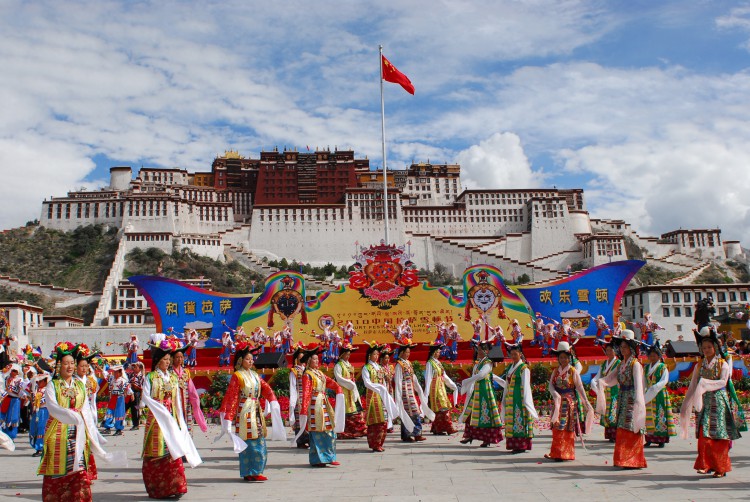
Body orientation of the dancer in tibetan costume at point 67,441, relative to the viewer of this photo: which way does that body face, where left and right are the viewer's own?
facing the viewer and to the right of the viewer

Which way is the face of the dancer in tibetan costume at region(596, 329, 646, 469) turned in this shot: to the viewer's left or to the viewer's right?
to the viewer's left

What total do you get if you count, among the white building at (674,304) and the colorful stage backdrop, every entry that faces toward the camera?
2

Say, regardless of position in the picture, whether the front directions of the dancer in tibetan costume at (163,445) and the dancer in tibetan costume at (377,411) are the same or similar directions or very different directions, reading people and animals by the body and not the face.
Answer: same or similar directions

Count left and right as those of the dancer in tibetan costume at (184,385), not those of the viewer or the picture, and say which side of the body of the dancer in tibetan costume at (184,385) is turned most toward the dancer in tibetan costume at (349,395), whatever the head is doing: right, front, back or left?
left

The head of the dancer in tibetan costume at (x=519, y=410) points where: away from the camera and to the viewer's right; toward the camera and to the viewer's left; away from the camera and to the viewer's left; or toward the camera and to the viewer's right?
toward the camera and to the viewer's left

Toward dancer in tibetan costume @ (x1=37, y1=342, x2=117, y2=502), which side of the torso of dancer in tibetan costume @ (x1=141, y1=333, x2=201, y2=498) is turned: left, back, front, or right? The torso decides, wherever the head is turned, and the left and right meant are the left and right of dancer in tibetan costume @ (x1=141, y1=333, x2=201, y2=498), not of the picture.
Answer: right

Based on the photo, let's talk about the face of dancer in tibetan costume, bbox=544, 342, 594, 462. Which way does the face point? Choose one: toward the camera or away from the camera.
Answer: toward the camera

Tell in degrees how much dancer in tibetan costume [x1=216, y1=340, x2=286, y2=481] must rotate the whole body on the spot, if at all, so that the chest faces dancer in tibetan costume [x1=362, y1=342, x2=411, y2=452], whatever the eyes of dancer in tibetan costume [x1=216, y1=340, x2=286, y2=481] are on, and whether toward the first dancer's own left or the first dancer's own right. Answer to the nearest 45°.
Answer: approximately 90° to the first dancer's own left

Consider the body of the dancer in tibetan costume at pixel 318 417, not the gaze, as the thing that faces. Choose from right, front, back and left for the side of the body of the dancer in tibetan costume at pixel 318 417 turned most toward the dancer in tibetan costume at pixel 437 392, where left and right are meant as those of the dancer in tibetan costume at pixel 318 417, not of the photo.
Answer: left

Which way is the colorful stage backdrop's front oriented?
toward the camera
